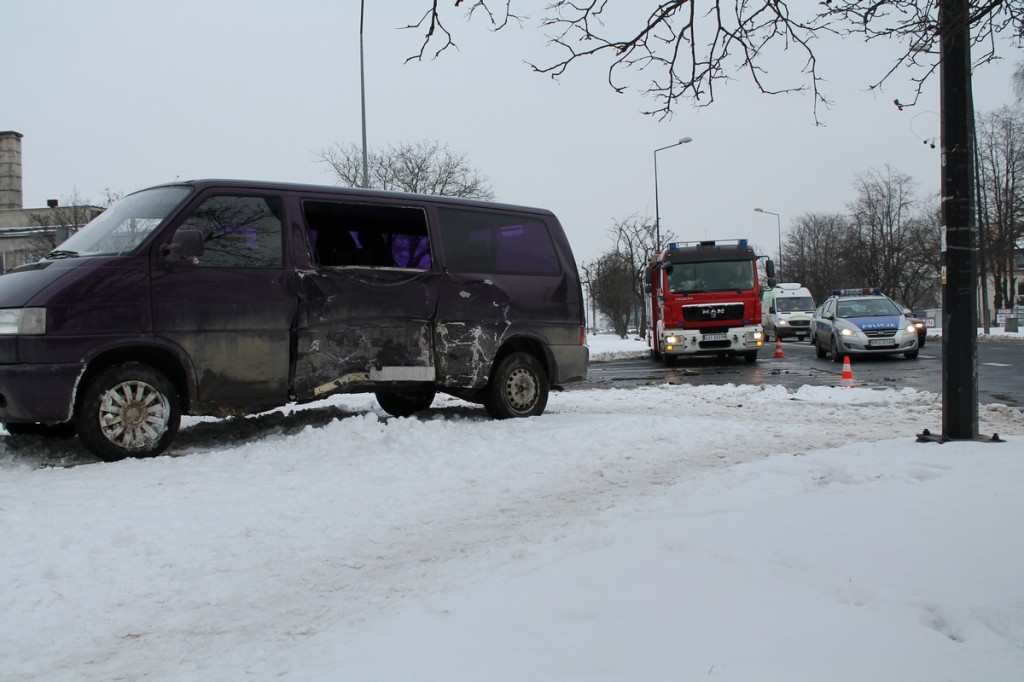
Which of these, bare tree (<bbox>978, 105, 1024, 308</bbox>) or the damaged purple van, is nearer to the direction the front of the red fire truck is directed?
the damaged purple van

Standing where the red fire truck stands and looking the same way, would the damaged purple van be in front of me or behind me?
in front

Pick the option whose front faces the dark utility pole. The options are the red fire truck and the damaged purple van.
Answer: the red fire truck

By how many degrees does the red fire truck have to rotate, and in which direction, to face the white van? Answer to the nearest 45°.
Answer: approximately 180°

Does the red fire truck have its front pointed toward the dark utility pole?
yes

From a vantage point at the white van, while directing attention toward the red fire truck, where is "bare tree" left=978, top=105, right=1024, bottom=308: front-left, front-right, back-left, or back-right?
back-left

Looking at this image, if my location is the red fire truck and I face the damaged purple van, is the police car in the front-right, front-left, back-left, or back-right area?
back-left

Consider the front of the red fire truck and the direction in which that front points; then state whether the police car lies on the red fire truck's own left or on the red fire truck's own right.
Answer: on the red fire truck's own left

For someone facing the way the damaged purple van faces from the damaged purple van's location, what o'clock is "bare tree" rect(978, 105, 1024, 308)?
The bare tree is roughly at 6 o'clock from the damaged purple van.

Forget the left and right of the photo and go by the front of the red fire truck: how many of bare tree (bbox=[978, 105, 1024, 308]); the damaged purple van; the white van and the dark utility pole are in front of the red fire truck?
2

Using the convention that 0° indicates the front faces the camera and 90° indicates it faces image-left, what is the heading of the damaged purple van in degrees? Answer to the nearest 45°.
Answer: approximately 45°
